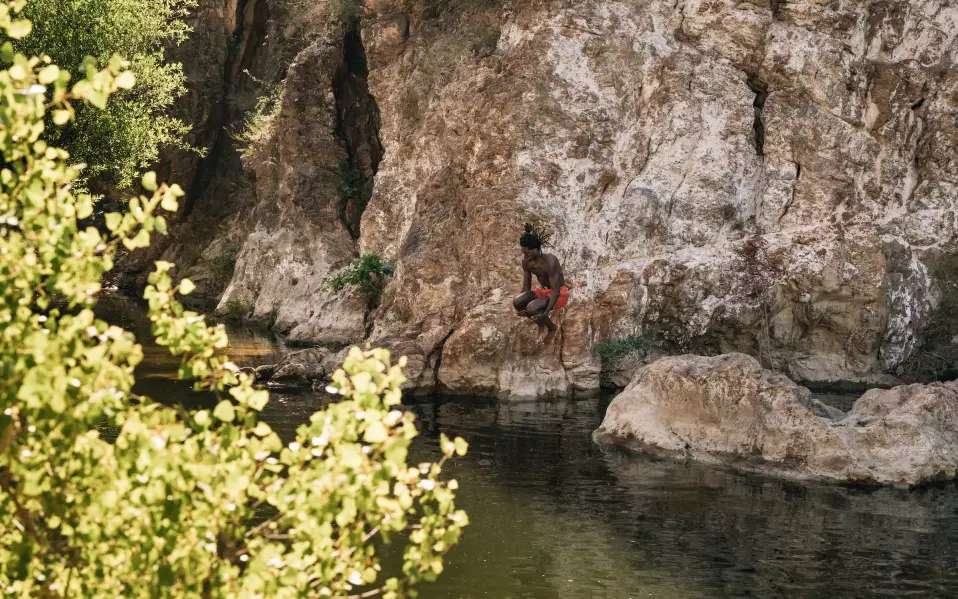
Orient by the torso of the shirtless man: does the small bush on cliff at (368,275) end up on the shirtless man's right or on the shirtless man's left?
on the shirtless man's right

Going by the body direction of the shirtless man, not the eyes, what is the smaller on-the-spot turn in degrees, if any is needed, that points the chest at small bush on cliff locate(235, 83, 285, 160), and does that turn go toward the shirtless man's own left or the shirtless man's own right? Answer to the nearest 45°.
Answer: approximately 90° to the shirtless man's own right

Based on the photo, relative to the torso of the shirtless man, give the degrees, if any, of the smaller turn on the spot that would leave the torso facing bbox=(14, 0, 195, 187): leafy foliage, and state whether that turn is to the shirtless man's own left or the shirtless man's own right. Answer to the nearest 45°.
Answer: approximately 45° to the shirtless man's own right

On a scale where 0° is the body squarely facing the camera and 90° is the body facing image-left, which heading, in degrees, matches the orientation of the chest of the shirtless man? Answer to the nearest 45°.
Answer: approximately 45°

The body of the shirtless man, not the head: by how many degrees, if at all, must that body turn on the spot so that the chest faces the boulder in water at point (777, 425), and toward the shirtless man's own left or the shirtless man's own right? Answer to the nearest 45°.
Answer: approximately 90° to the shirtless man's own left

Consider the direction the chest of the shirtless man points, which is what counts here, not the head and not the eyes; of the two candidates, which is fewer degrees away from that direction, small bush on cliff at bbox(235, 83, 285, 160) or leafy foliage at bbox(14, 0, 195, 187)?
the leafy foliage

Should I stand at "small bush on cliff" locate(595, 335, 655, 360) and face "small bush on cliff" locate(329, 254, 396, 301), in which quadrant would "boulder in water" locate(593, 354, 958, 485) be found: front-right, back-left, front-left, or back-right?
back-left
